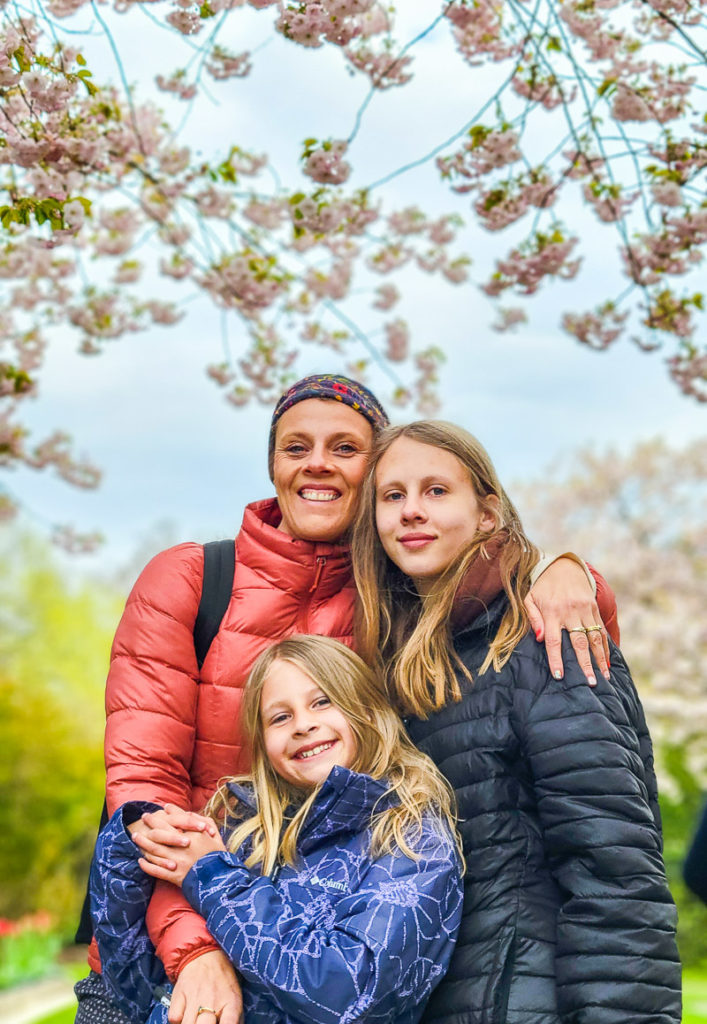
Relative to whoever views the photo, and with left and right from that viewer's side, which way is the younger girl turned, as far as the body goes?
facing the viewer and to the left of the viewer

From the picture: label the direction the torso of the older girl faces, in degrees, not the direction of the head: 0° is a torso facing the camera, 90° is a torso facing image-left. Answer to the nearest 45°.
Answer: approximately 45°

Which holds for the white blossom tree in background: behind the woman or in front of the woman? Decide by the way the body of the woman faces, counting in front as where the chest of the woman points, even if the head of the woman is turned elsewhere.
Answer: behind

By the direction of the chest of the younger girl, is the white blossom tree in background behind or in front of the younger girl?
behind

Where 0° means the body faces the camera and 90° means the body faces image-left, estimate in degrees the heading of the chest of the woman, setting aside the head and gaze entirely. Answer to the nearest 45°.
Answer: approximately 0°

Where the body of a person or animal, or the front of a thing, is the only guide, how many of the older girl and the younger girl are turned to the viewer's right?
0

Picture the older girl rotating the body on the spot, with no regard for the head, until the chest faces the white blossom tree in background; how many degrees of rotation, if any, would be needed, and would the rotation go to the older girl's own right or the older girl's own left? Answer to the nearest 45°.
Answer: approximately 135° to the older girl's own right
